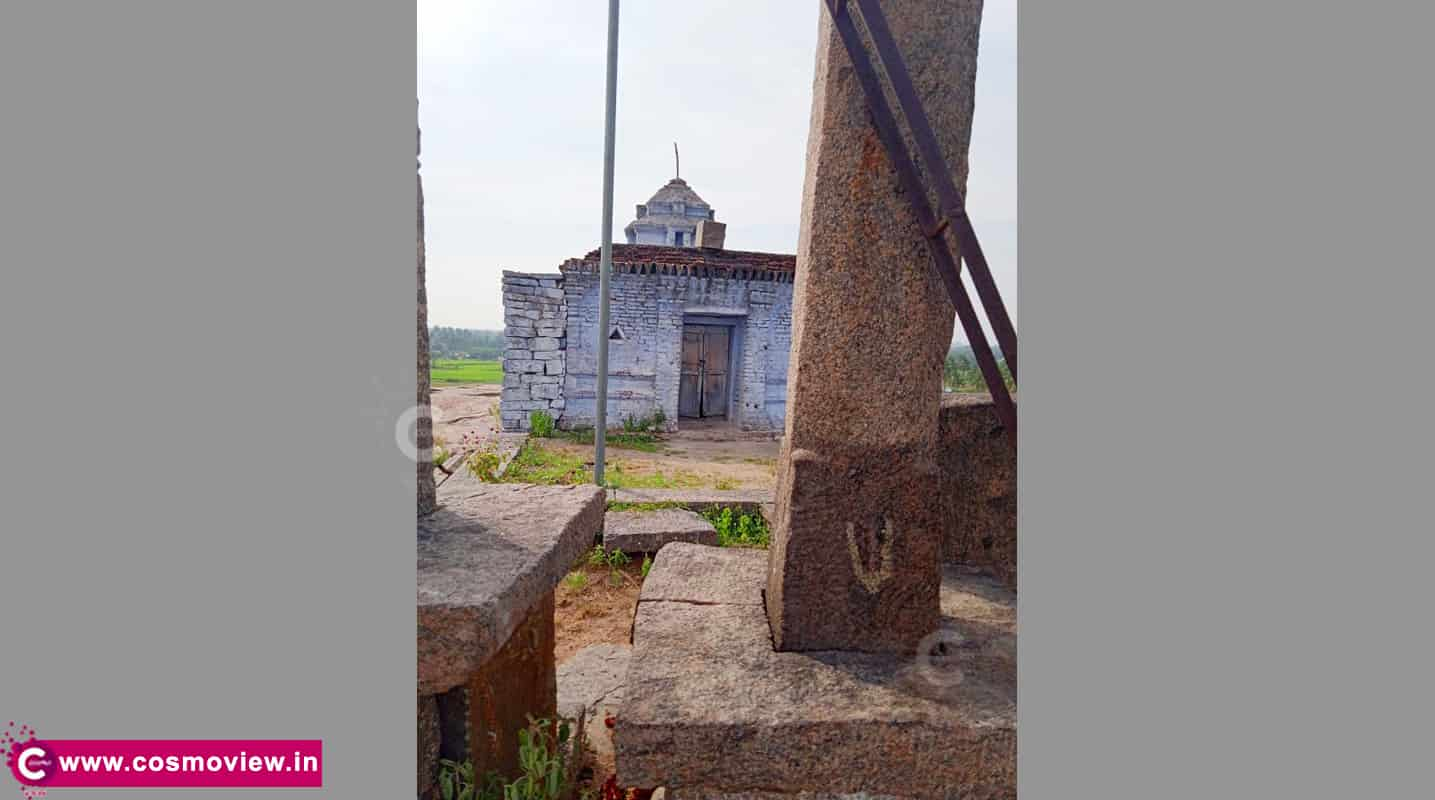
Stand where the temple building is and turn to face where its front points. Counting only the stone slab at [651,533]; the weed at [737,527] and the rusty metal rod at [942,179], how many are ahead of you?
3

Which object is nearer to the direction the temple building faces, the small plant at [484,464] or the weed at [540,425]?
the small plant

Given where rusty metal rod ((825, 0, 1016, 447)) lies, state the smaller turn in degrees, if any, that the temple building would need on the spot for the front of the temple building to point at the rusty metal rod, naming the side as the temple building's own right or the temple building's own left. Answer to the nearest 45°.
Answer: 0° — it already faces it

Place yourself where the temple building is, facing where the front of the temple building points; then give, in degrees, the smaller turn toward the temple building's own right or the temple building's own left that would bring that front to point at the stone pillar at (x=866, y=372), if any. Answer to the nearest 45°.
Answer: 0° — it already faces it

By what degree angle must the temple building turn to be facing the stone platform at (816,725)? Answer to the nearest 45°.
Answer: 0° — it already faces it

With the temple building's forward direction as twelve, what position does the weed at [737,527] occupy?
The weed is roughly at 12 o'clock from the temple building.

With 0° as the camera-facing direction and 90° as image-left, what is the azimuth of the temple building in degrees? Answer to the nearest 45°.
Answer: approximately 0°

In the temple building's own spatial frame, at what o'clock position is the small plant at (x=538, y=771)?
The small plant is roughly at 12 o'clock from the temple building.

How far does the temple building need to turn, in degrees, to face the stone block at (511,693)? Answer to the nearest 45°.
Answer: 0° — it already faces it

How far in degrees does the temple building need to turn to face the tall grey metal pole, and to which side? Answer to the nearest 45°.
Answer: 0° — it already faces it

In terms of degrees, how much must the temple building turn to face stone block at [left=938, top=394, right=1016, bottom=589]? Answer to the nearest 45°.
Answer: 0° — it already faces it
